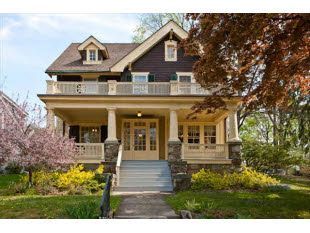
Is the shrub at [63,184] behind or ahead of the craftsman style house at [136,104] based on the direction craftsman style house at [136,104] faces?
ahead

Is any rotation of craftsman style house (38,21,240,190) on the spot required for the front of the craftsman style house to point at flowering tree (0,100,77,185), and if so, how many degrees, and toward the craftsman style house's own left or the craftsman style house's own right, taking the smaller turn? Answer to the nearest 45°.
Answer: approximately 45° to the craftsman style house's own right

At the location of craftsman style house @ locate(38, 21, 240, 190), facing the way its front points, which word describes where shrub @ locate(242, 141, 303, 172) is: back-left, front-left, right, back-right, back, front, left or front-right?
left

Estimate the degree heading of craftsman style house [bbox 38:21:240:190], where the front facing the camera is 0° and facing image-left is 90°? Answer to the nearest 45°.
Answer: approximately 0°
